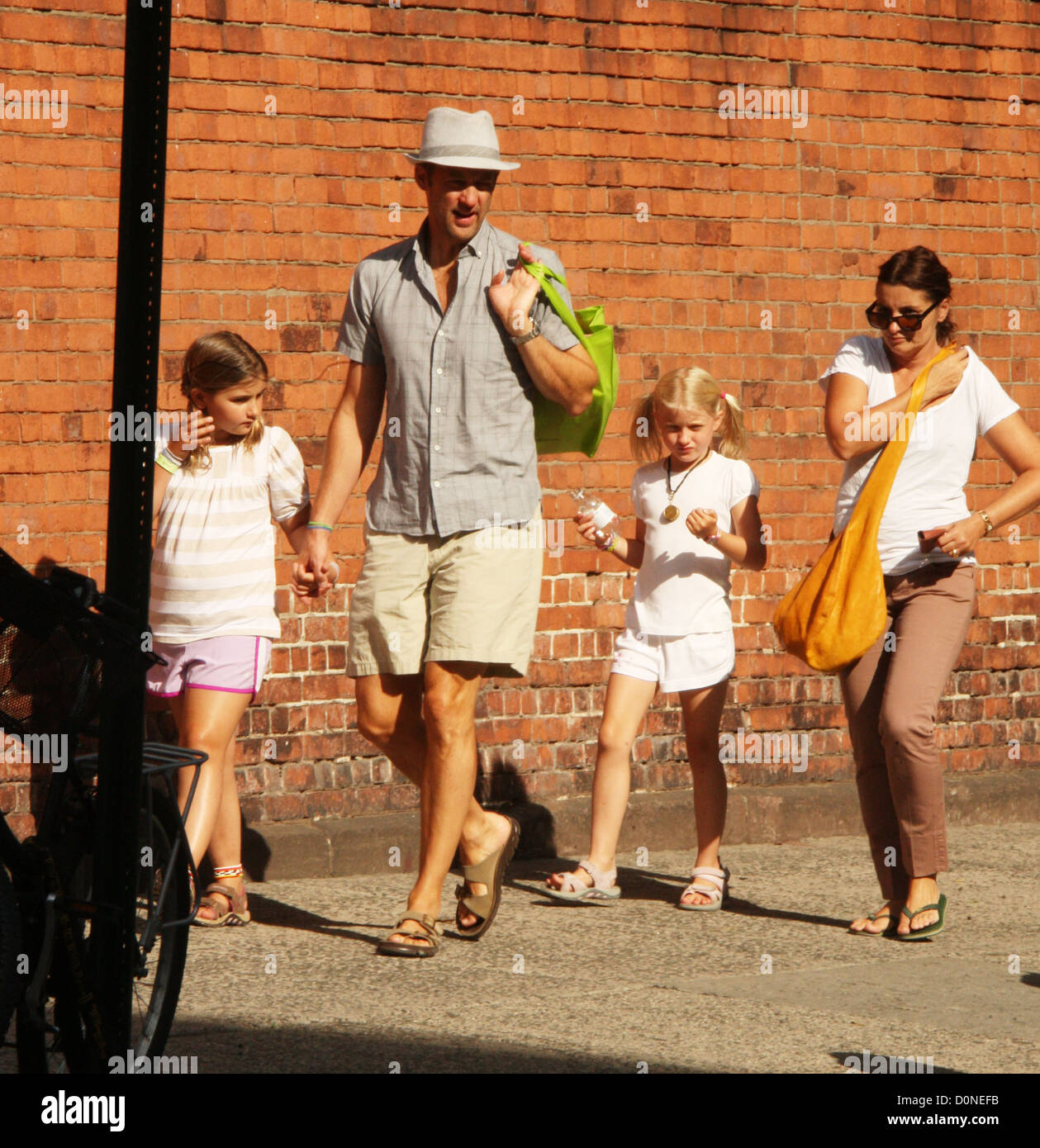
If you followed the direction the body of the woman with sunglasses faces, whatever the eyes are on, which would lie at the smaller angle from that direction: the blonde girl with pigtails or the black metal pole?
the black metal pole

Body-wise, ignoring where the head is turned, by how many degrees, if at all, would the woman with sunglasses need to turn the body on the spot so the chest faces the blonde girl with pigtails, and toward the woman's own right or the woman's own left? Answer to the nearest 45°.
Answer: approximately 90° to the woman's own right

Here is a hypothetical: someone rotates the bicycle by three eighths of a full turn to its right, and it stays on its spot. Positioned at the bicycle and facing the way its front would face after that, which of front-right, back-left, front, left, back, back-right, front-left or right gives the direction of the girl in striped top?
front

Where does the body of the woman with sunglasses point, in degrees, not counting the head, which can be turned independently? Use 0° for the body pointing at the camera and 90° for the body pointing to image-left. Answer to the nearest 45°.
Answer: approximately 45°
